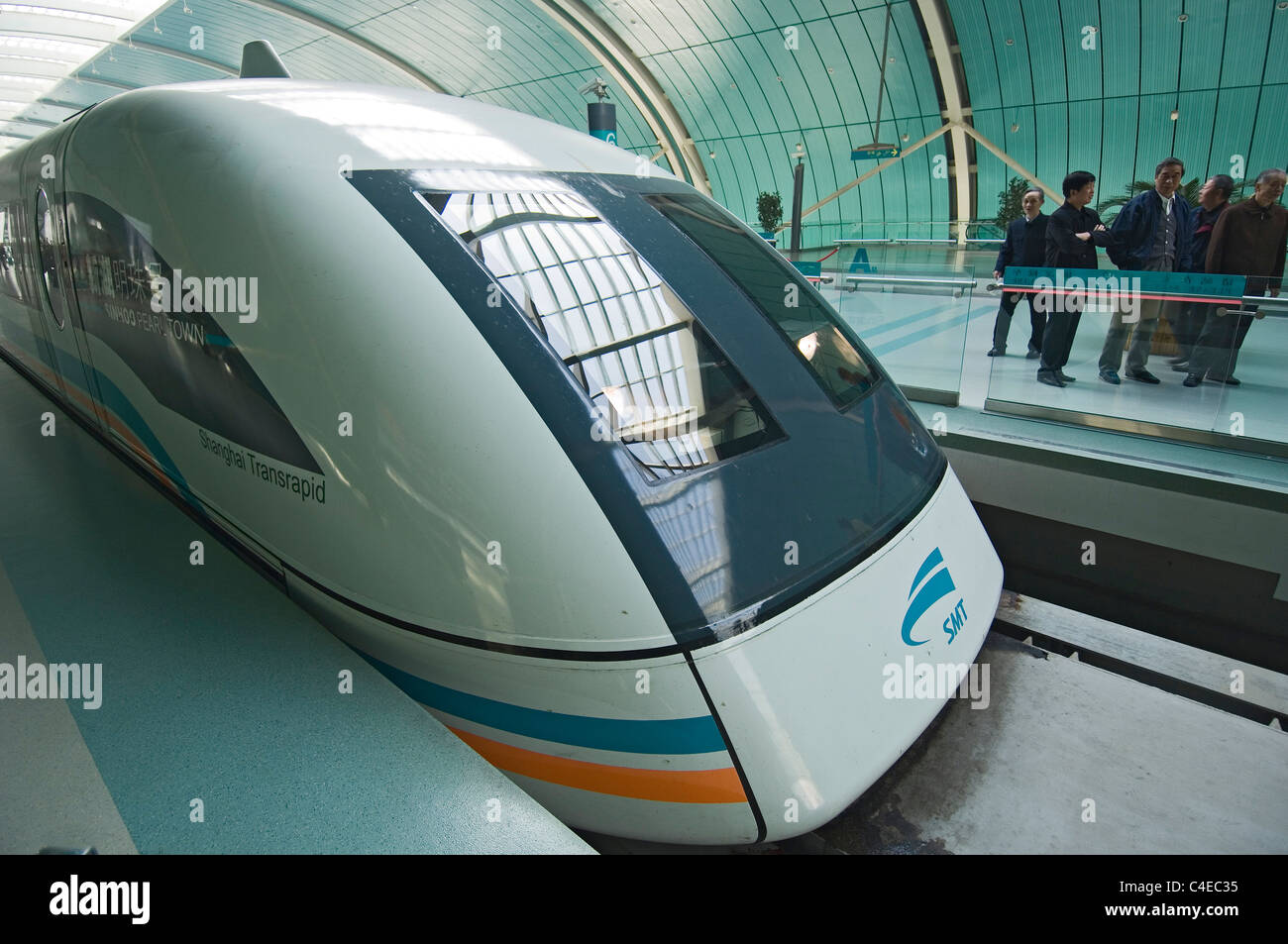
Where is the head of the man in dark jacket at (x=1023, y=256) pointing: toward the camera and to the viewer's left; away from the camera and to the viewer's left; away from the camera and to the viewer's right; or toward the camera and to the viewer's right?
toward the camera and to the viewer's left

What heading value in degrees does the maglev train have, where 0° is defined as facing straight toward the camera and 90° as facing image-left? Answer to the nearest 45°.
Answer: approximately 315°

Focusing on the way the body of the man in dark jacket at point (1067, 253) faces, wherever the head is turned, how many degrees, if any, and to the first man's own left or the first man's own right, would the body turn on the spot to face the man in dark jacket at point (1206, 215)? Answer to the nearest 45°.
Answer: approximately 90° to the first man's own left

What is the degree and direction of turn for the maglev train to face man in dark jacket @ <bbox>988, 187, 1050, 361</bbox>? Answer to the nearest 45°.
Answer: approximately 90° to its left

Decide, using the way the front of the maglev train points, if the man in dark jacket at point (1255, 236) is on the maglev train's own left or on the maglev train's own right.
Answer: on the maglev train's own left

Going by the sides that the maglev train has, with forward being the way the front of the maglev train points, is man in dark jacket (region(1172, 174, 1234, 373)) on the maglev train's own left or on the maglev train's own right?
on the maglev train's own left
